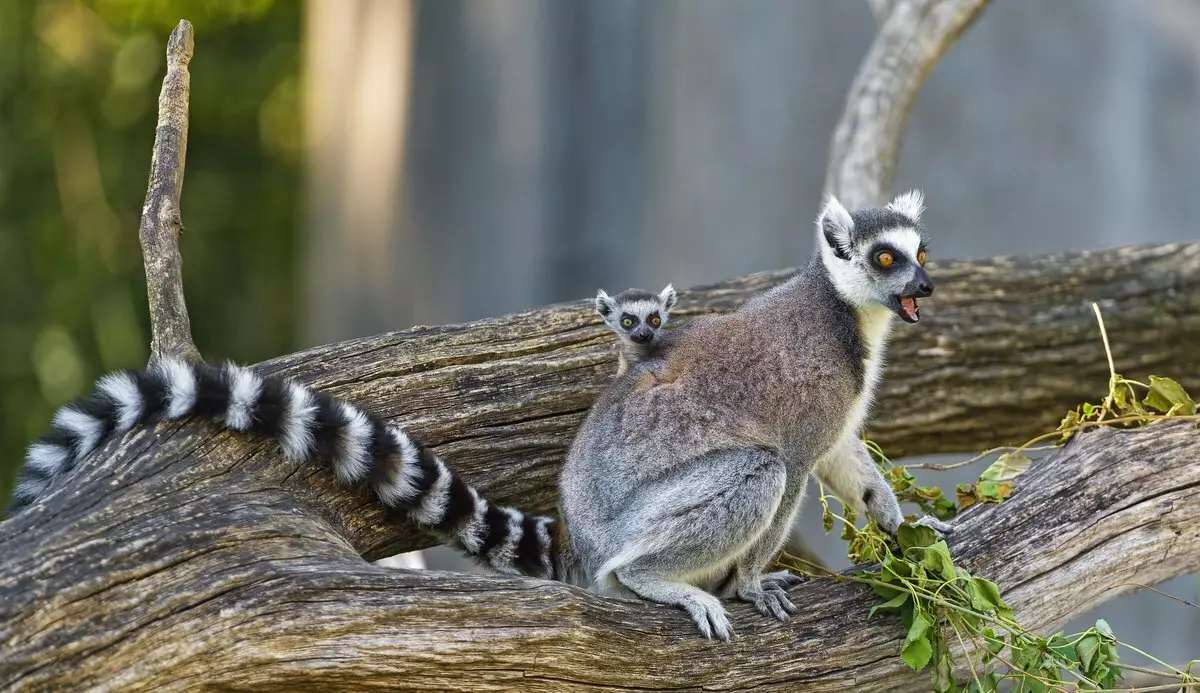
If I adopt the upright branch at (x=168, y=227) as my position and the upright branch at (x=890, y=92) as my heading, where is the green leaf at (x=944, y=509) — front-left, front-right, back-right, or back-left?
front-right

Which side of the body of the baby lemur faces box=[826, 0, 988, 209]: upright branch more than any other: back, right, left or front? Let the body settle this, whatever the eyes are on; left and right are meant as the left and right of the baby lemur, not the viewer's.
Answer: left

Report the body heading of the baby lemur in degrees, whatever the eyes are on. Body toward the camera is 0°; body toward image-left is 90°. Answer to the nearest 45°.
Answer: approximately 315°

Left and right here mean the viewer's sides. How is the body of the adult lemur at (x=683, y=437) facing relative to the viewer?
facing to the right of the viewer

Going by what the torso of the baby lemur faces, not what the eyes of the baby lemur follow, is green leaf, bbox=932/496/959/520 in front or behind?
in front

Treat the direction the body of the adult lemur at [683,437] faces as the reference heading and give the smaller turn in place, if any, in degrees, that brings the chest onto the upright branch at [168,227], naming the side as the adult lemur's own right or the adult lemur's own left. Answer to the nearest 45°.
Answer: approximately 180°

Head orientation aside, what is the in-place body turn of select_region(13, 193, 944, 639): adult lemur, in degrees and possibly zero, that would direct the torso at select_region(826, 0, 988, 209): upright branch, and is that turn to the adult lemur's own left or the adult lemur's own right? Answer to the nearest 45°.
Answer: approximately 45° to the adult lemur's own left

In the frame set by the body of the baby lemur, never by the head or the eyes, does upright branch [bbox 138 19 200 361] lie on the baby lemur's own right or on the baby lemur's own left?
on the baby lemur's own right
